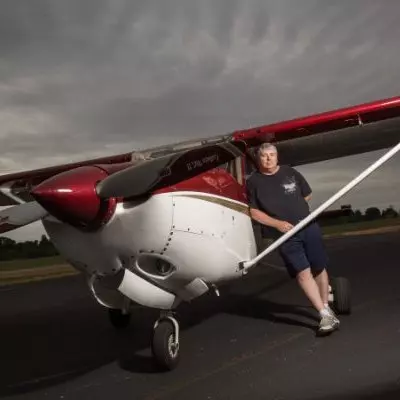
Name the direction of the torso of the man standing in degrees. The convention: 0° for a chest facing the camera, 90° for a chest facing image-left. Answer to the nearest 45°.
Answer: approximately 0°

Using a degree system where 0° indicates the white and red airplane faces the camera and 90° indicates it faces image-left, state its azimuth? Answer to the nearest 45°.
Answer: approximately 45°
